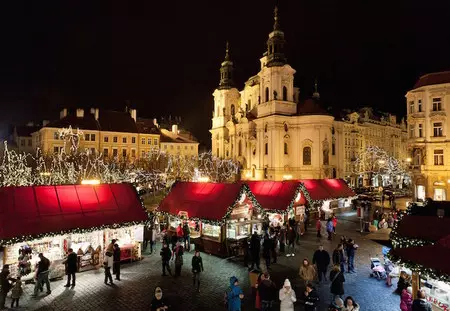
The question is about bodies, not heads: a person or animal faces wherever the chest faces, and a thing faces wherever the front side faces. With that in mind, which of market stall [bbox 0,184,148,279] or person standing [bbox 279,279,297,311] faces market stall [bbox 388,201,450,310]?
market stall [bbox 0,184,148,279]

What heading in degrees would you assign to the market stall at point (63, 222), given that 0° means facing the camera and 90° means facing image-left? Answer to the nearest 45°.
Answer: approximately 315°

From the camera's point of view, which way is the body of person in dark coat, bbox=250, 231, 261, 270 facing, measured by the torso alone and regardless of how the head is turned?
away from the camera

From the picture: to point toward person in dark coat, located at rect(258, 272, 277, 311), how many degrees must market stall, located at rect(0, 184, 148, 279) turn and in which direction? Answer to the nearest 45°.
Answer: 0° — it already faces them

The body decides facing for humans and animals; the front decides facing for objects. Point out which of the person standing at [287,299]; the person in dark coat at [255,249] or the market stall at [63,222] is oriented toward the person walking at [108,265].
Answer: the market stall

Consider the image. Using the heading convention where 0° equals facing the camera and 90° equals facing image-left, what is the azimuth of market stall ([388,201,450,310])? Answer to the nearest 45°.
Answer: approximately 45°
